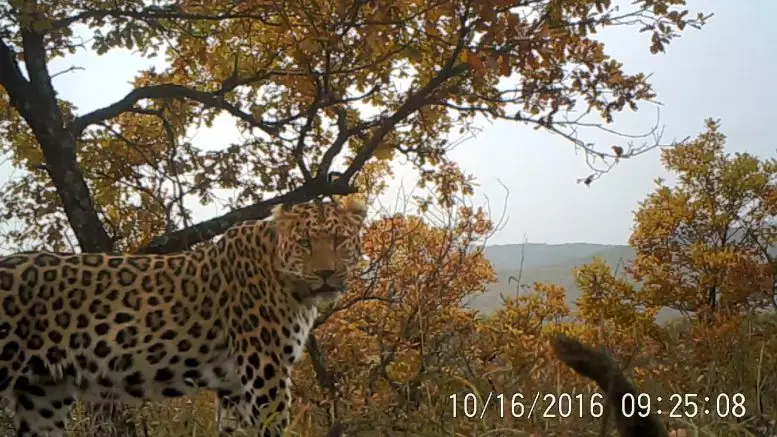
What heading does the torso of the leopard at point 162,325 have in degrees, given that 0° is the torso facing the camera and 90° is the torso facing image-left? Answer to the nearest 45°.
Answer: approximately 270°

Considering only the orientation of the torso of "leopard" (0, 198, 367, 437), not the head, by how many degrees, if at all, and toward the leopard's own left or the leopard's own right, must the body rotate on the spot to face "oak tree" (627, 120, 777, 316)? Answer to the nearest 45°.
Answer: approximately 45° to the leopard's own left
